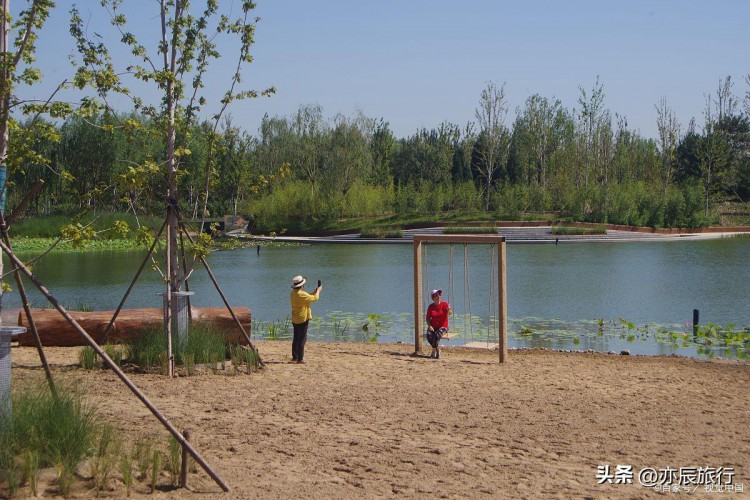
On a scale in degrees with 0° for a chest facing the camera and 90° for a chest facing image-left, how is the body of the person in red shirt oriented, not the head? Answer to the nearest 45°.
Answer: approximately 0°

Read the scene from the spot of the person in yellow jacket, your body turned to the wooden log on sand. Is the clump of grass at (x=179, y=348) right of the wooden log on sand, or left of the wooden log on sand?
left

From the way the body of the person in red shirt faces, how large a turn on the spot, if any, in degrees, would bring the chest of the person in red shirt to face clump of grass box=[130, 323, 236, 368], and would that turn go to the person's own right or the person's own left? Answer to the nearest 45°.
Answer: approximately 45° to the person's own right

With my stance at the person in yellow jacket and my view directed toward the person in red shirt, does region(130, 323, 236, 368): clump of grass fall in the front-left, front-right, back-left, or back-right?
back-right

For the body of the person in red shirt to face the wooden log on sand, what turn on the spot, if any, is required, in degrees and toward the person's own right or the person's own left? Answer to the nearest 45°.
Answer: approximately 90° to the person's own right

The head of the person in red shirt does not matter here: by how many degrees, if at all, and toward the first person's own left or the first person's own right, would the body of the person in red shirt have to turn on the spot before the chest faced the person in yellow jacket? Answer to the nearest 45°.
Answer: approximately 45° to the first person's own right
